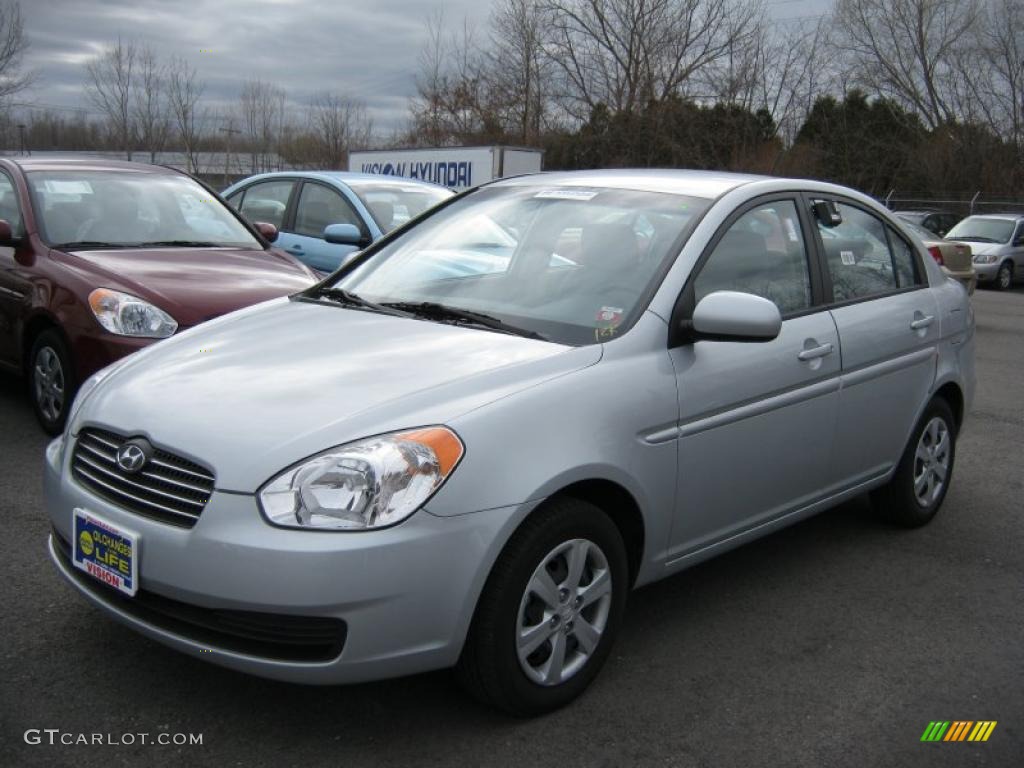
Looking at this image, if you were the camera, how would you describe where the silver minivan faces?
facing the viewer and to the left of the viewer

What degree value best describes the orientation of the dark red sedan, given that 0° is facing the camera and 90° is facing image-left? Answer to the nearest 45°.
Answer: approximately 315°

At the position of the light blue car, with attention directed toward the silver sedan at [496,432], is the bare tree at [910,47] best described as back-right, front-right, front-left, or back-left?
back-left

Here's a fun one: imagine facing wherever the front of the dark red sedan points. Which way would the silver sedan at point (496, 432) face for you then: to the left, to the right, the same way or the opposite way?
to the right

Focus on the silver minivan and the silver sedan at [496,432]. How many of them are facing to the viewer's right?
0

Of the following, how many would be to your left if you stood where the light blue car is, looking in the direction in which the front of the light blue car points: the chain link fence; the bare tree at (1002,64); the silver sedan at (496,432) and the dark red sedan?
2

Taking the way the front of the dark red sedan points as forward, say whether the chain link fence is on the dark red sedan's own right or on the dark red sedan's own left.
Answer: on the dark red sedan's own left

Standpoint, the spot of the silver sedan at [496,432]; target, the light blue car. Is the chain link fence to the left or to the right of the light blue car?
right

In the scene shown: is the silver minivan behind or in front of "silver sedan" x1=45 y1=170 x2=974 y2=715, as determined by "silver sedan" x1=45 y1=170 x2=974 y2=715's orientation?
behind

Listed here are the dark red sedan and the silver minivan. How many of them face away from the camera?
0

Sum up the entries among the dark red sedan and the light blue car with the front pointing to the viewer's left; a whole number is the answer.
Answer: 0

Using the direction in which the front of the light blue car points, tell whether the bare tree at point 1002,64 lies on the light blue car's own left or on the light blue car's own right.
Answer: on the light blue car's own left

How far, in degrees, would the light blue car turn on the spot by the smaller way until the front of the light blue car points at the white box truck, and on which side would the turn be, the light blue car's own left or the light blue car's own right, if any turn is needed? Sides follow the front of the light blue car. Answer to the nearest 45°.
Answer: approximately 135° to the light blue car's own left
